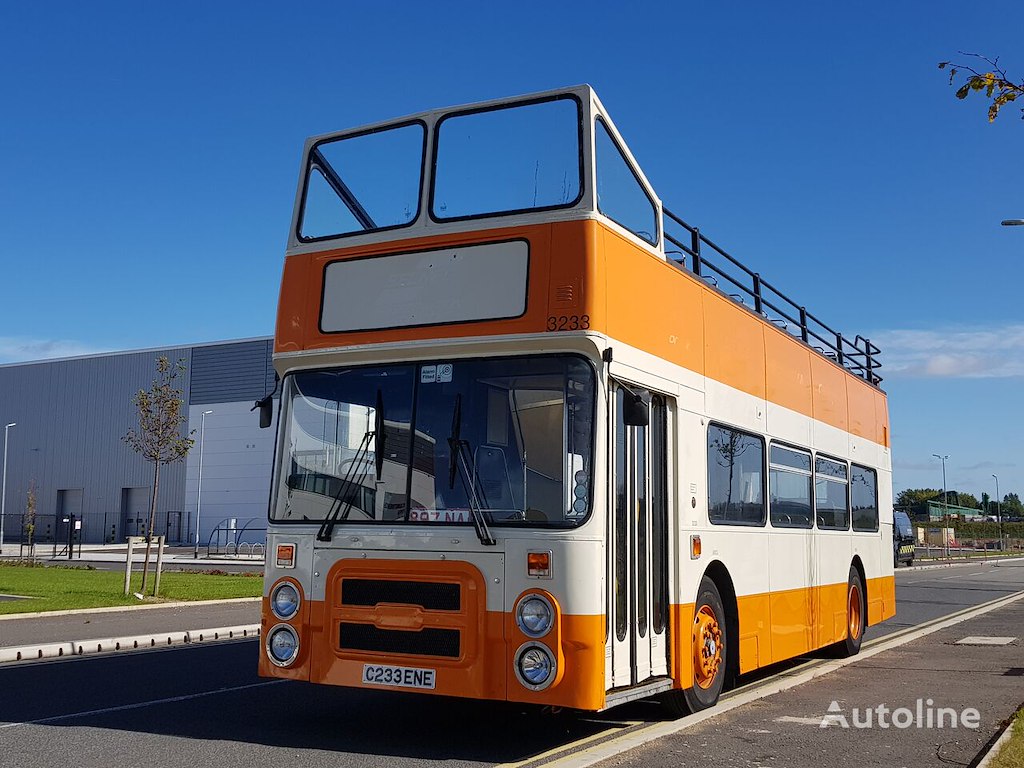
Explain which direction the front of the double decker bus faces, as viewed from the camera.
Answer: facing the viewer and to the left of the viewer
